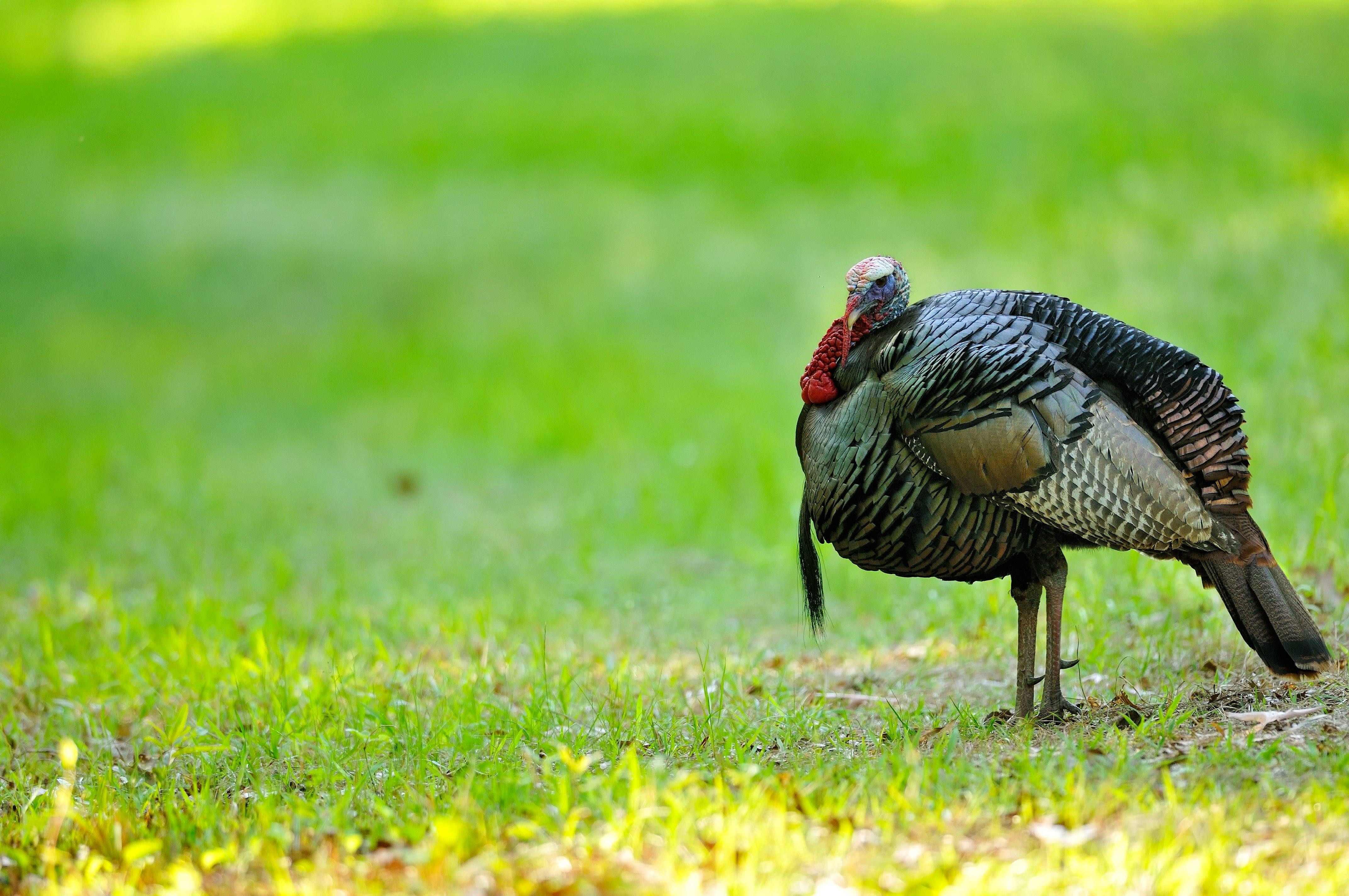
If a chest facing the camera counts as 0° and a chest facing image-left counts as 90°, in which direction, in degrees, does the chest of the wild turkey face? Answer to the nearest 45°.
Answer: approximately 90°

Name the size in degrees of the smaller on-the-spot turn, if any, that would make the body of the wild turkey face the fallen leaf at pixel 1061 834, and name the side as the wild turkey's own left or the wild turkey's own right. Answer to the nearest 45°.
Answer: approximately 90° to the wild turkey's own left
